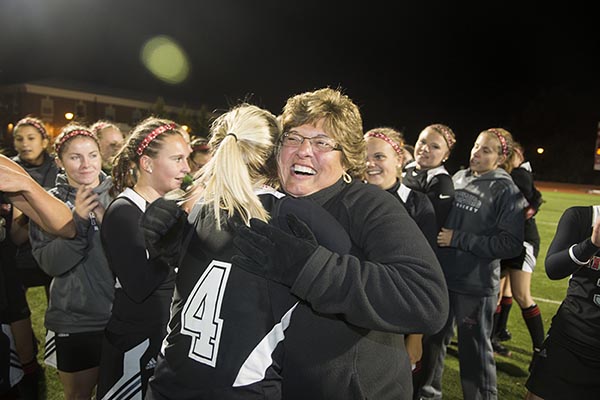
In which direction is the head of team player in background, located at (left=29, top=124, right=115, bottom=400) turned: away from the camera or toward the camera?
toward the camera

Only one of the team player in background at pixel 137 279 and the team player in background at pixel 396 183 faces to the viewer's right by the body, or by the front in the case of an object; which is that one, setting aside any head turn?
the team player in background at pixel 137 279

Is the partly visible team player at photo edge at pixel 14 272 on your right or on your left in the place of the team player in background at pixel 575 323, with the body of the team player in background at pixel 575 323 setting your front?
on your right

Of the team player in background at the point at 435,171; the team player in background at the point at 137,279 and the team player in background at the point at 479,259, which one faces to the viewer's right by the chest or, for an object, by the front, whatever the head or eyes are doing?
the team player in background at the point at 137,279

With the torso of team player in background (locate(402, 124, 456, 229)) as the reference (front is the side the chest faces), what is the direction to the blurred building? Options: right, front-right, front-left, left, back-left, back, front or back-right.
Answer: right

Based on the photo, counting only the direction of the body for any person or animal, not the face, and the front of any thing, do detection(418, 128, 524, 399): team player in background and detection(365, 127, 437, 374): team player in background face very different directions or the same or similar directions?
same or similar directions

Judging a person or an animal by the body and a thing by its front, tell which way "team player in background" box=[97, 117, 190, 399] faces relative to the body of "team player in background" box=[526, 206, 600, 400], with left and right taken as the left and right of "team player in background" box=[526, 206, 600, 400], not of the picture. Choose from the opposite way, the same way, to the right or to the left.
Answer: to the left

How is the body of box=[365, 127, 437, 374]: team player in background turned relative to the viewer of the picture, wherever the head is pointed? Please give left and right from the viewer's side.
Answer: facing the viewer and to the left of the viewer

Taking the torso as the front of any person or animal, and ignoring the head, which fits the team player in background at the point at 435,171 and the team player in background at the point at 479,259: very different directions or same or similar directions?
same or similar directions

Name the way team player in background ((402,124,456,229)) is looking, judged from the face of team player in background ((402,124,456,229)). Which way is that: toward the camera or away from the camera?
toward the camera
